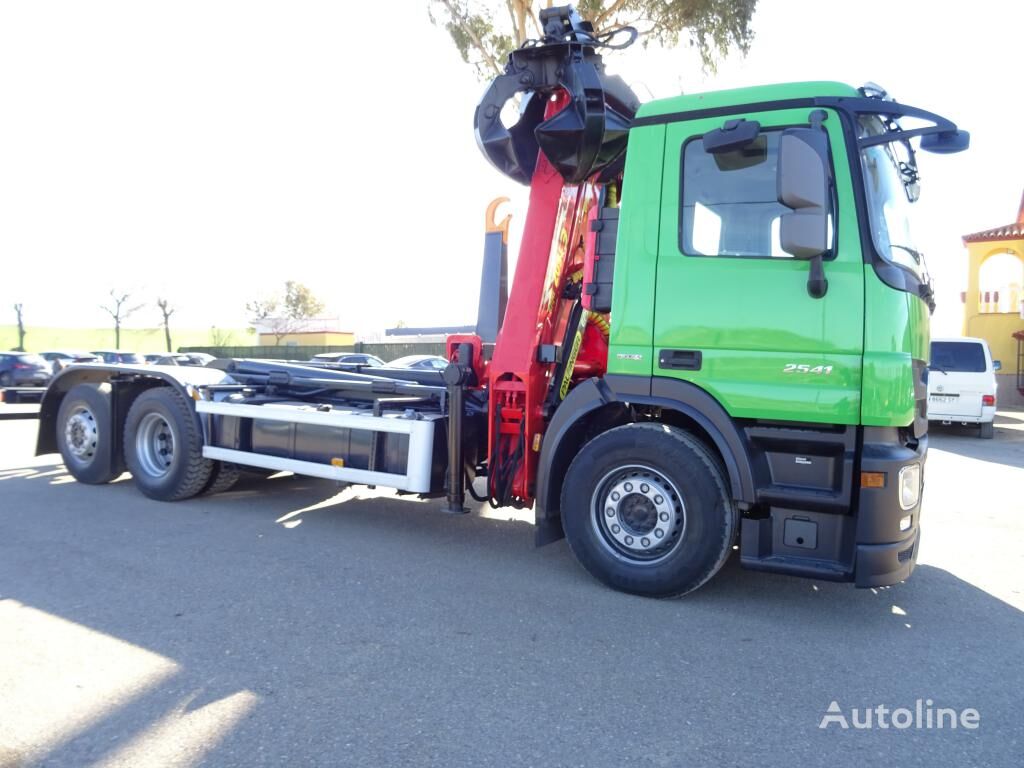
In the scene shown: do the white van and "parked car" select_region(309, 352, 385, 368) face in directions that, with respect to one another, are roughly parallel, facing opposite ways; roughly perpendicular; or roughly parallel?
roughly perpendicular

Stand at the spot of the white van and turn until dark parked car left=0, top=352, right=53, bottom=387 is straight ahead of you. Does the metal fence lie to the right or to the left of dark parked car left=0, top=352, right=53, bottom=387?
right

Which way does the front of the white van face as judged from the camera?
facing away from the viewer

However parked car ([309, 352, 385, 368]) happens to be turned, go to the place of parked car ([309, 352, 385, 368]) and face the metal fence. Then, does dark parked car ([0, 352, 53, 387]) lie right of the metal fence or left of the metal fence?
left

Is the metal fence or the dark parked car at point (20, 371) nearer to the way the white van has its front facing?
the metal fence
